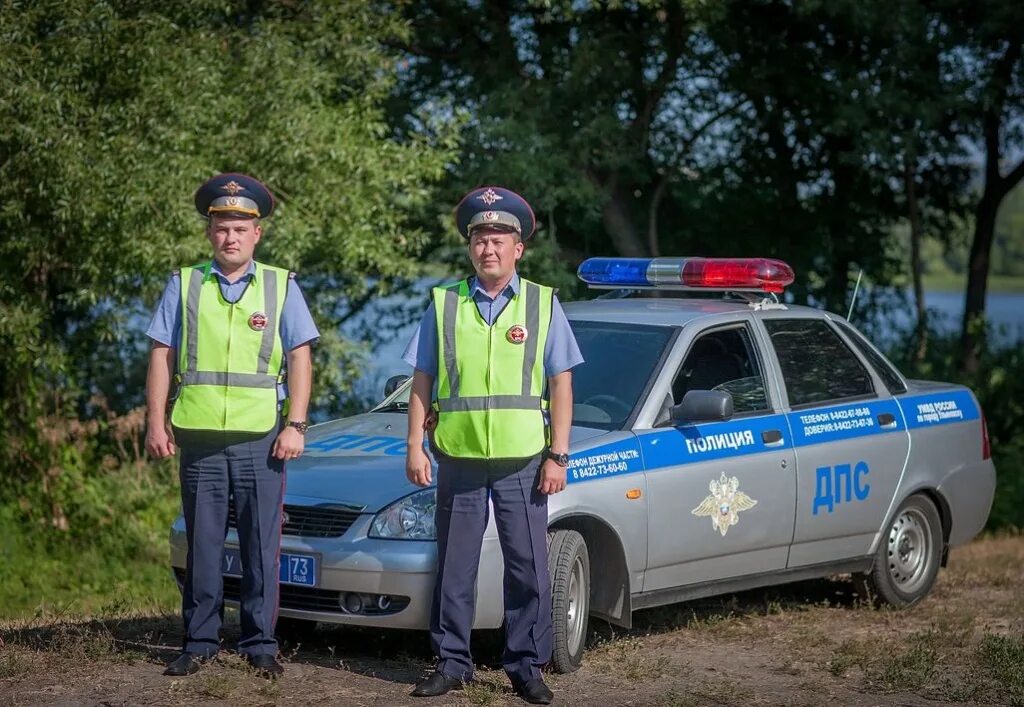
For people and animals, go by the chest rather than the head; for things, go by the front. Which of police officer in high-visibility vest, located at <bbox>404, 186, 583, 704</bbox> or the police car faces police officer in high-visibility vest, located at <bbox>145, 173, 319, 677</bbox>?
the police car

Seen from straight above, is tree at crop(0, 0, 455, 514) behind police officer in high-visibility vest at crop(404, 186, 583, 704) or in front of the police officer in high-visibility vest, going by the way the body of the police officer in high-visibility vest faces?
behind

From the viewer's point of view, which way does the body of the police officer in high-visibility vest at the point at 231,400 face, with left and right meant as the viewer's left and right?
facing the viewer

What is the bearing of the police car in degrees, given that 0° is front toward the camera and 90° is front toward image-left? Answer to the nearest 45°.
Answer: approximately 45°

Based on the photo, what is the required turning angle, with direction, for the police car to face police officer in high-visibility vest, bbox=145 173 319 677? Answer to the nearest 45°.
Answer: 0° — it already faces them

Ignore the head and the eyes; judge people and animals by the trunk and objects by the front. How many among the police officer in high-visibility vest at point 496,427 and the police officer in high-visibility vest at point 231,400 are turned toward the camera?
2

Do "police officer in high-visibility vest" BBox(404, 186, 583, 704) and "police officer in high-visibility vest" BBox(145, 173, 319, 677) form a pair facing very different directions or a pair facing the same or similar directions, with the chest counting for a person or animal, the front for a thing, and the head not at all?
same or similar directions

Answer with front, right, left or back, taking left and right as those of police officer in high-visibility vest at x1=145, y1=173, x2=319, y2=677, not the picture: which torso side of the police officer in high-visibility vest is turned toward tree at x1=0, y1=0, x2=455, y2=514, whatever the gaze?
back

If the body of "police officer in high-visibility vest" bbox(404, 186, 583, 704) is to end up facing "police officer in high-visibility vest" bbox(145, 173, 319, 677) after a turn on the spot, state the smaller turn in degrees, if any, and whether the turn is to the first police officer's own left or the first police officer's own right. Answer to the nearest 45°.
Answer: approximately 90° to the first police officer's own right

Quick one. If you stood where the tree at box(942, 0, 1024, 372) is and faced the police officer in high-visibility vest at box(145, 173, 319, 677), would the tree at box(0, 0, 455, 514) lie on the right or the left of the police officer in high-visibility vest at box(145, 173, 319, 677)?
right

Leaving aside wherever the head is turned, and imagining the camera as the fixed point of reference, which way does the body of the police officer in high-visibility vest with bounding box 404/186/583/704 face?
toward the camera

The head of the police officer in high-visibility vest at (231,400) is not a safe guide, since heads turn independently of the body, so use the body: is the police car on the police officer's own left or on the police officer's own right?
on the police officer's own left

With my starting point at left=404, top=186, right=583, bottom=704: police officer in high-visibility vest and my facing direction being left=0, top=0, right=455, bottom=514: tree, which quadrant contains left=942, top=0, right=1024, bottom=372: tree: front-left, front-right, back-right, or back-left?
front-right
